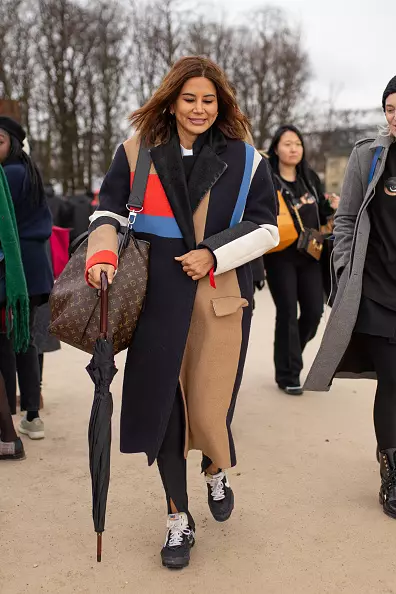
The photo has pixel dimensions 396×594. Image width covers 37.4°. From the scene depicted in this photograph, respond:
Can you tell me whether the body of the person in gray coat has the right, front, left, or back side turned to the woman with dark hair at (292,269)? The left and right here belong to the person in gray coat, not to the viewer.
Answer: back

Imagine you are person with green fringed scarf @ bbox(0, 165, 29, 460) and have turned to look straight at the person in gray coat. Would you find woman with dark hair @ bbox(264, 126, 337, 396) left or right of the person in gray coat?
left

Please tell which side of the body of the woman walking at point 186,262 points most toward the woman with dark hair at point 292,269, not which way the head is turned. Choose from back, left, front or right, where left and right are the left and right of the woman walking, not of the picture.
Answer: back

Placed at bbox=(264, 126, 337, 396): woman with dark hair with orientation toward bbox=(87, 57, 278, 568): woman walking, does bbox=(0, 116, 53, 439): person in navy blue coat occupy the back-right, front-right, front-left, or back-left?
front-right

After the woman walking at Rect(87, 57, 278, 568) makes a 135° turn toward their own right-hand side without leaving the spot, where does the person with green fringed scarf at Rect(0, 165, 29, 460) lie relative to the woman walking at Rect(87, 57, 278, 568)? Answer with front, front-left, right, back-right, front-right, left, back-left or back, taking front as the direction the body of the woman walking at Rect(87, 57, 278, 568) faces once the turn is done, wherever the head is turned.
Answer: front

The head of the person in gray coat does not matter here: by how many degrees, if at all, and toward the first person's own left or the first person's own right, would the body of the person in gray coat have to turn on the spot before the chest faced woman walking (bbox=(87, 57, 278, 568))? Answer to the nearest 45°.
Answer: approximately 45° to the first person's own right

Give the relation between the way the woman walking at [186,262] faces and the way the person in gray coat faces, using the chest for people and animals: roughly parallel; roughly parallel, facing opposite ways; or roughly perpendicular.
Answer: roughly parallel

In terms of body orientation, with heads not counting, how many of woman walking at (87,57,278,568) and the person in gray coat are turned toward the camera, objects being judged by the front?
2

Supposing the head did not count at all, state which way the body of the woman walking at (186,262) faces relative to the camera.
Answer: toward the camera

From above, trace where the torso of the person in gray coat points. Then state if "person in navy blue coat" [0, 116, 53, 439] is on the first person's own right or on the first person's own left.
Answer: on the first person's own right

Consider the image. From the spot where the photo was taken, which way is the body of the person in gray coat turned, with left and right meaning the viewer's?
facing the viewer
